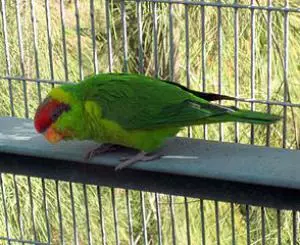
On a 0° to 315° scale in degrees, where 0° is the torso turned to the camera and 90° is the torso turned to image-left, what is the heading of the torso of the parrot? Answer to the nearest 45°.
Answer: approximately 90°

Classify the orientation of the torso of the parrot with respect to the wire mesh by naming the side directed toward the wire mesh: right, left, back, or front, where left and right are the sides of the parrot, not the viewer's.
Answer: right
